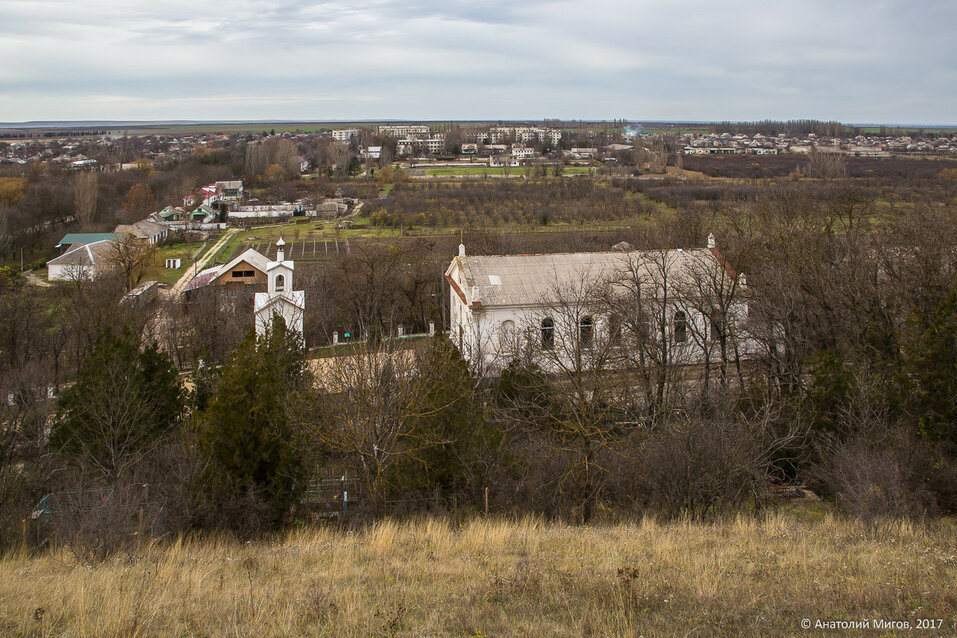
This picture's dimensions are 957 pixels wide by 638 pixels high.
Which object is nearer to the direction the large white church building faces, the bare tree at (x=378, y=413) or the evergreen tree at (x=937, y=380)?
the bare tree

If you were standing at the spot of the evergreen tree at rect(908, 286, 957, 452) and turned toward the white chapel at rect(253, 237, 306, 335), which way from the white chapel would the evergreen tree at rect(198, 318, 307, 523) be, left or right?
left

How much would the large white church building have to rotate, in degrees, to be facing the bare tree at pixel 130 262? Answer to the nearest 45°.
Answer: approximately 45° to its right

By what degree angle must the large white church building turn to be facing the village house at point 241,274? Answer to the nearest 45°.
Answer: approximately 45° to its right

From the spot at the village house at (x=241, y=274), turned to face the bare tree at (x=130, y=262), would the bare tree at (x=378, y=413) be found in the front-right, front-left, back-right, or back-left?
back-left

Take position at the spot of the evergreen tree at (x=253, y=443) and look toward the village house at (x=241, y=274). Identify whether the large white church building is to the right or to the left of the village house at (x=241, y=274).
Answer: right

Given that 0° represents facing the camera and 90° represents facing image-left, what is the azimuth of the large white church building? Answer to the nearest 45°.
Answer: approximately 90°

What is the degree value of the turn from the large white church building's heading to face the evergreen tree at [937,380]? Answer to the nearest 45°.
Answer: approximately 135° to its left

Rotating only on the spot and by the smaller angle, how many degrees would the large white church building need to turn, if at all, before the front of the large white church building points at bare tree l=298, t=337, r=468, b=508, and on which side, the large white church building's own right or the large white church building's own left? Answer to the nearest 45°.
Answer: approximately 90° to the large white church building's own left

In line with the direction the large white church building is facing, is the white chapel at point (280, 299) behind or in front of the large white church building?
in front
